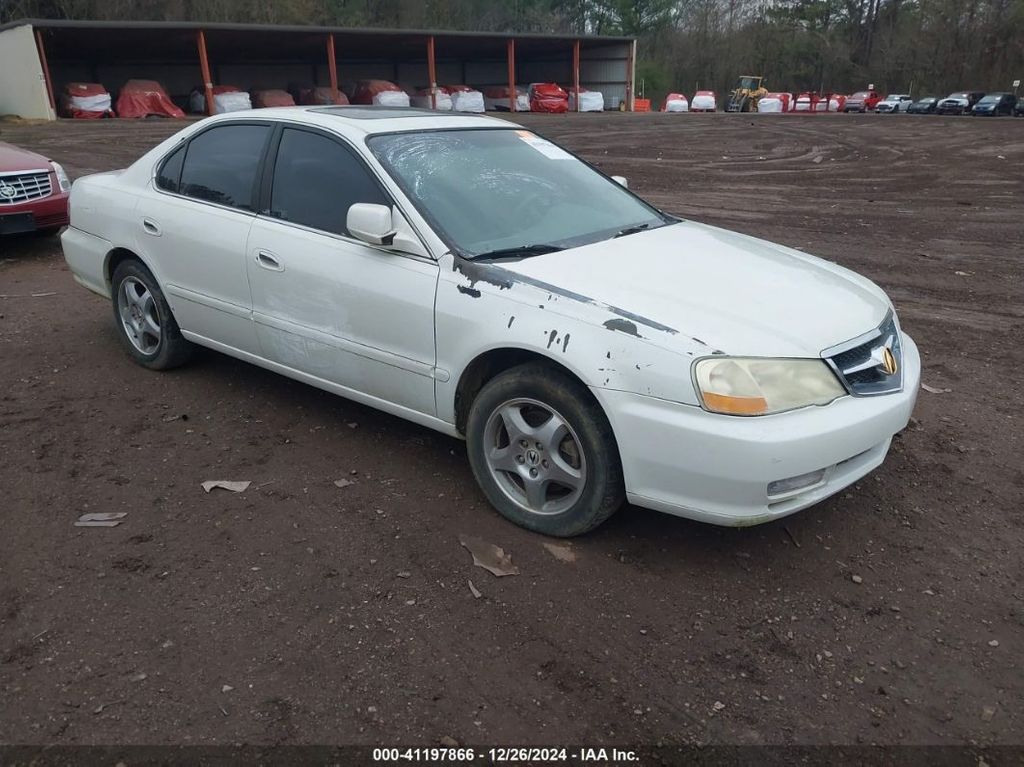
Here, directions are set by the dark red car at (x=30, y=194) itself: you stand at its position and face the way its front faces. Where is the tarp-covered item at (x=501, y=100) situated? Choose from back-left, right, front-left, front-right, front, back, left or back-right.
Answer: back-left

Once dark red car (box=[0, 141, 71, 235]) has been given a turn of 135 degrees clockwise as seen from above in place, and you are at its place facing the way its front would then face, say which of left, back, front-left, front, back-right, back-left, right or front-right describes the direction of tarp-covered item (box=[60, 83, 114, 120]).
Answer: front-right

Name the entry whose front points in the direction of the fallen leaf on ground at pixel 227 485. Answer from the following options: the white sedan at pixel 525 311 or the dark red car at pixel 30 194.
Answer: the dark red car

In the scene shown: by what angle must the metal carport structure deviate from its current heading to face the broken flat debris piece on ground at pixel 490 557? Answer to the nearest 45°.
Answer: approximately 45° to its right

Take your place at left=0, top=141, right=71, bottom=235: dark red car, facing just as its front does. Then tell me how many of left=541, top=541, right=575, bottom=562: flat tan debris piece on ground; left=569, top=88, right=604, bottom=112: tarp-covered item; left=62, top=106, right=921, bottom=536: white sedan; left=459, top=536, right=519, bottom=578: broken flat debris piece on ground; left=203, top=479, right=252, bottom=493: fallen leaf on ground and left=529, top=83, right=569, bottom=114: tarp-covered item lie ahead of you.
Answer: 4

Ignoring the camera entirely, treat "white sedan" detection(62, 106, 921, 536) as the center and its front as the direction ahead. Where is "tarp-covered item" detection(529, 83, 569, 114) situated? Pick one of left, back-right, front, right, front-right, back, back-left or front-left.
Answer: back-left

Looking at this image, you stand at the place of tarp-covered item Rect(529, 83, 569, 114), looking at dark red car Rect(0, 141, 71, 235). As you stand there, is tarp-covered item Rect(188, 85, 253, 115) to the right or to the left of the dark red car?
right

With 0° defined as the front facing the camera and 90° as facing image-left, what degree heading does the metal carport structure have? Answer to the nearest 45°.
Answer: approximately 315°
